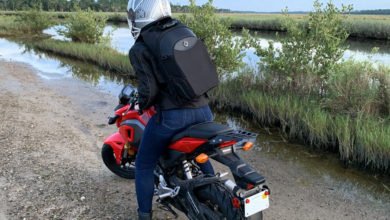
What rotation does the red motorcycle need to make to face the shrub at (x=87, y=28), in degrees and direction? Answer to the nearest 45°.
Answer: approximately 45° to its right

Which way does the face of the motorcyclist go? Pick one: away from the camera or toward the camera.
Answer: away from the camera

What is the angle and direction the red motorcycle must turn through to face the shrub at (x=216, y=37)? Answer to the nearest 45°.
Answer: approximately 45° to its right

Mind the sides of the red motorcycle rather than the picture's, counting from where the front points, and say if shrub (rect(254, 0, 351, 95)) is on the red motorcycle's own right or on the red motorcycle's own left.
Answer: on the red motorcycle's own right

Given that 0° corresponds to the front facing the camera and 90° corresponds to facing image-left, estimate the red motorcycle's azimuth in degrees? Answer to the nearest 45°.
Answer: approximately 135°

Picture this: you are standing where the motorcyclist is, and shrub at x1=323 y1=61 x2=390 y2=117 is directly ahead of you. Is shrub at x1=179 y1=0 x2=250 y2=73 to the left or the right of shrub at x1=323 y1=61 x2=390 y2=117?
left

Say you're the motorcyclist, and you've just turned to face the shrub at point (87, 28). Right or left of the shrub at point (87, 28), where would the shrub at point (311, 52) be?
right

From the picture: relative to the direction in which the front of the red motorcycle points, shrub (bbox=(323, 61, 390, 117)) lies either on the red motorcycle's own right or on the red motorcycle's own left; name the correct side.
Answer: on the red motorcycle's own right

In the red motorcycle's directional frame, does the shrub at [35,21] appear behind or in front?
in front
